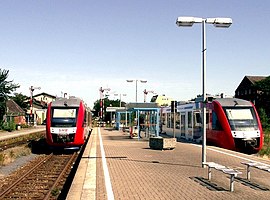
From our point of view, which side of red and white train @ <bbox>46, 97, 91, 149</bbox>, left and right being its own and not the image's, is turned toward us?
front

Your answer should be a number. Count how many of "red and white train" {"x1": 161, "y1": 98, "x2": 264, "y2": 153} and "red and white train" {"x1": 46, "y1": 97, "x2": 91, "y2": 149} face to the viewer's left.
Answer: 0

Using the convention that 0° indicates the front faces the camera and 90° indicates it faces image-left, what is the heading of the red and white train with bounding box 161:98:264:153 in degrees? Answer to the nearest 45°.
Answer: approximately 315°

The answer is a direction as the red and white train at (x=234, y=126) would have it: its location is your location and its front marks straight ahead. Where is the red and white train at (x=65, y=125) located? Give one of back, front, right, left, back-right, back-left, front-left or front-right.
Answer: back-right

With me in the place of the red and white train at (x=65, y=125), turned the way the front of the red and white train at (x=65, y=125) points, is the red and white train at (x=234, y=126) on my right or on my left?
on my left
